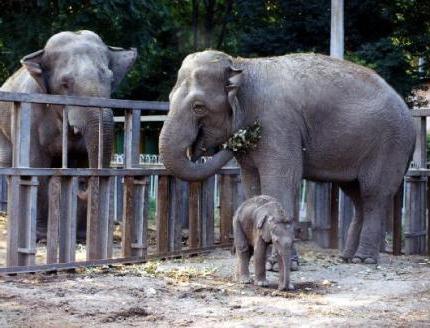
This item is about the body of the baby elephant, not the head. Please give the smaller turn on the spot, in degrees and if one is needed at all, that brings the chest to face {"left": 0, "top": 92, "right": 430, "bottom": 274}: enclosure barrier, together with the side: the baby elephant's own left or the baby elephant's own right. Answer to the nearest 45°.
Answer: approximately 180°

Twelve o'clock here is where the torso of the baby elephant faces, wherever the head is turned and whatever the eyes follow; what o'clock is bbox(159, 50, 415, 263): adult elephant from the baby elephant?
The adult elephant is roughly at 8 o'clock from the baby elephant.

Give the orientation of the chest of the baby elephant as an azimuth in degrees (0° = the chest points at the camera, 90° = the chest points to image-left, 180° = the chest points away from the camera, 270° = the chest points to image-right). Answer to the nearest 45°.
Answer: approximately 315°

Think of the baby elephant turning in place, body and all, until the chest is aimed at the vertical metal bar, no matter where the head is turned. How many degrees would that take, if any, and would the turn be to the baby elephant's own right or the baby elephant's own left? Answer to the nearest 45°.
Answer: approximately 135° to the baby elephant's own left

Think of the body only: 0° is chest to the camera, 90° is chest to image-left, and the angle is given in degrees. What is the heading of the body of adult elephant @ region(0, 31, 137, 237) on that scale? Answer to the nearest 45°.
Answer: approximately 315°
